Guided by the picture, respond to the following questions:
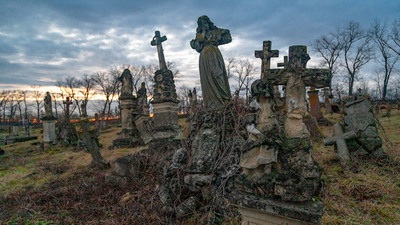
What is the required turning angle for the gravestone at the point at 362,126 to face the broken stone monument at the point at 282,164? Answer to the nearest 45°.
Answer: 0° — it already faces it

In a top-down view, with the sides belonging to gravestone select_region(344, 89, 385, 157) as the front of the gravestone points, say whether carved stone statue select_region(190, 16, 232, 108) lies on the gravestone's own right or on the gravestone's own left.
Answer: on the gravestone's own right

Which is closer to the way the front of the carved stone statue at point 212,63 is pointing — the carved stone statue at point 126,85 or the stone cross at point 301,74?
the stone cross

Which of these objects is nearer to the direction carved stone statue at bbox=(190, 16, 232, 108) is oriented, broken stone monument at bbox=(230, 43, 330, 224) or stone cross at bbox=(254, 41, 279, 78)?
the broken stone monument

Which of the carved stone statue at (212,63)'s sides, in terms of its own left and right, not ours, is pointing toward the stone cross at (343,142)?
left

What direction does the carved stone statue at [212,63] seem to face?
toward the camera

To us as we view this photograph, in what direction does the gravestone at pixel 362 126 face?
facing the viewer

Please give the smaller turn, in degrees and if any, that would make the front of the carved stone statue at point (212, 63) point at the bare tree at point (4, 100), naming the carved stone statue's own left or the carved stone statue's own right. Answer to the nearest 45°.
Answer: approximately 135° to the carved stone statue's own right

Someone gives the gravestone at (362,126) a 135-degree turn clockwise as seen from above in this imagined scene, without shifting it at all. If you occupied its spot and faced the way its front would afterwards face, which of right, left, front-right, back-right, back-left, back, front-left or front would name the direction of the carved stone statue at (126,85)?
front-left

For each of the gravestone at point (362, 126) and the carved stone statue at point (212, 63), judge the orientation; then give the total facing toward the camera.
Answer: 2

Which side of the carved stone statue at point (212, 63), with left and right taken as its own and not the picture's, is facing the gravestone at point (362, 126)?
left

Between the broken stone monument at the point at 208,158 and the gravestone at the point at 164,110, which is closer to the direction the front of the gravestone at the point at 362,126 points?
the broken stone monument

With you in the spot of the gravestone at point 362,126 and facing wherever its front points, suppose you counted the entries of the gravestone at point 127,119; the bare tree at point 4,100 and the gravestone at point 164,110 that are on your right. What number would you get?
3

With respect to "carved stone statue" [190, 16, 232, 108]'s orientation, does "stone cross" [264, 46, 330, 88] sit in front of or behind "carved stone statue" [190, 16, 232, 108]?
in front
